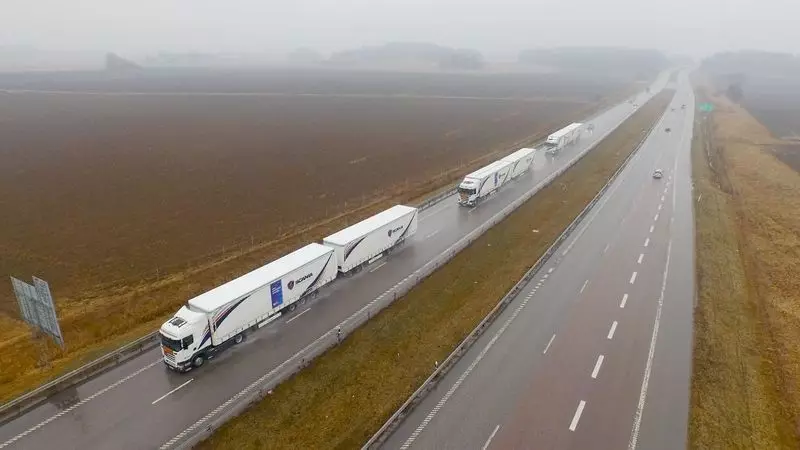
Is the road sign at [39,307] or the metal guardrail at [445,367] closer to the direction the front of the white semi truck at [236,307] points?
the road sign

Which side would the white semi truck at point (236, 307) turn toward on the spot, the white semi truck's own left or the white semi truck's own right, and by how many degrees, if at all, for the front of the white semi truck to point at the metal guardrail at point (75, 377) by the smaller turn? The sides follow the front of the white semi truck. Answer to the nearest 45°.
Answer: approximately 45° to the white semi truck's own right

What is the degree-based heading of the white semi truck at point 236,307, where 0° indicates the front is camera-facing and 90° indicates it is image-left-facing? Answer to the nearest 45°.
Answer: approximately 45°

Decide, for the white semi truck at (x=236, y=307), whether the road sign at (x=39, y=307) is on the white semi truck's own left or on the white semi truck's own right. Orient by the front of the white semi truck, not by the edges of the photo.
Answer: on the white semi truck's own right
